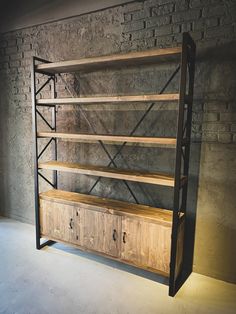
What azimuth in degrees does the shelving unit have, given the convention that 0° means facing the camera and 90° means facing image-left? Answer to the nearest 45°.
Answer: approximately 45°
